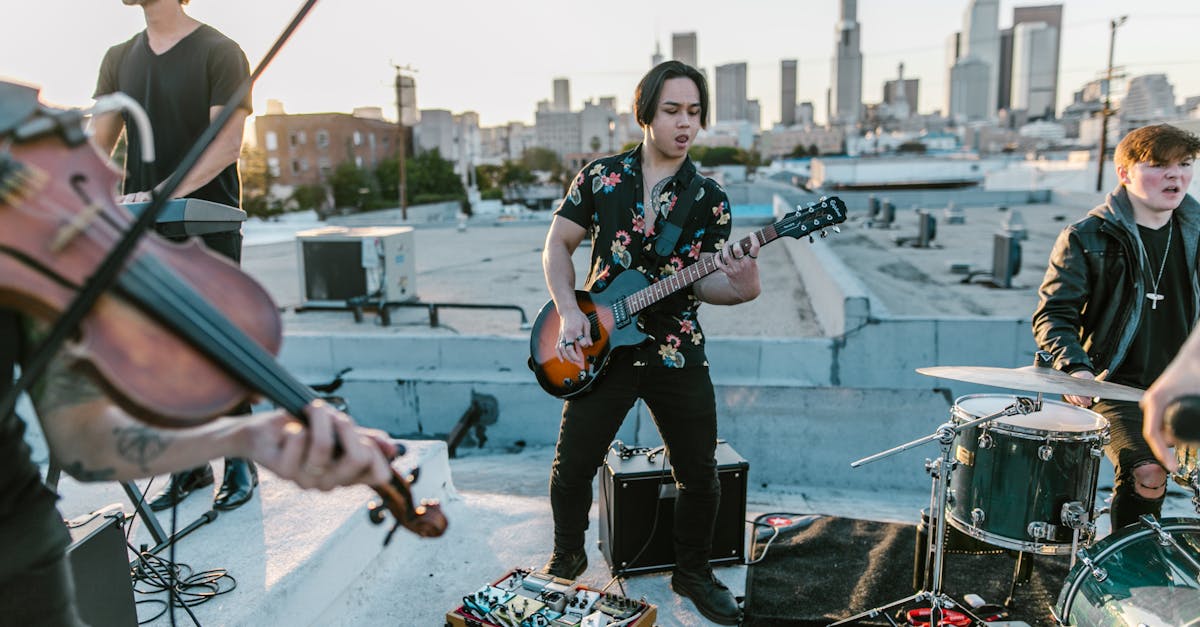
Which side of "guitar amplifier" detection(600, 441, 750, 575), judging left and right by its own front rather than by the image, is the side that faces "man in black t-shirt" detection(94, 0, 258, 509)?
right

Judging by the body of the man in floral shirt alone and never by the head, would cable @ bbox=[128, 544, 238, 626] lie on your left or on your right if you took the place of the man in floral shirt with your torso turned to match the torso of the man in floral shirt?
on your right

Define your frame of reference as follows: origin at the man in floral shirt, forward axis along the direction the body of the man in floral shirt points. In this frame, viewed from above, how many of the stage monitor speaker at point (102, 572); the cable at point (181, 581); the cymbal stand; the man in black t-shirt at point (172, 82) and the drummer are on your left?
2

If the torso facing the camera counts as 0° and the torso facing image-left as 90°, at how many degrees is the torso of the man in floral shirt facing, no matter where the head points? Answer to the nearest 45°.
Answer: approximately 0°

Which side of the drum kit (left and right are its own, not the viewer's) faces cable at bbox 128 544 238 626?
front

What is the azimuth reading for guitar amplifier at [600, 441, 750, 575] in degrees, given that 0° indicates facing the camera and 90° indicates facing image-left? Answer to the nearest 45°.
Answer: approximately 0°

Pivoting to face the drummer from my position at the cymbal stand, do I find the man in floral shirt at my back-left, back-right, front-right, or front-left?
back-left

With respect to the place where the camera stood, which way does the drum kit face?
facing the viewer and to the left of the viewer

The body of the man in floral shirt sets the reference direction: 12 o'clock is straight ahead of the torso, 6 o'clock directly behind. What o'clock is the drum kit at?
The drum kit is roughly at 9 o'clock from the man in floral shirt.

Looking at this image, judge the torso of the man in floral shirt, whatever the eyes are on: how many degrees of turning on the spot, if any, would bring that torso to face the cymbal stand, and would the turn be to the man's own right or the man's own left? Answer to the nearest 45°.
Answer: approximately 90° to the man's own left

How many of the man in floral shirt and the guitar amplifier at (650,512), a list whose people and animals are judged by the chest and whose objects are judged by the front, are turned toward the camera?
2
